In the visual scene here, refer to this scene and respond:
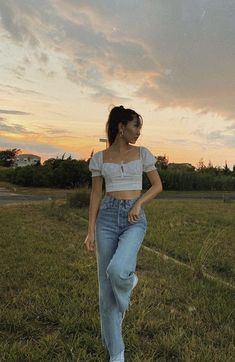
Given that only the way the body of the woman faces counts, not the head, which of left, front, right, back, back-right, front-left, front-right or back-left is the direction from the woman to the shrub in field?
back

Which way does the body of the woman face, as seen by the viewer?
toward the camera
